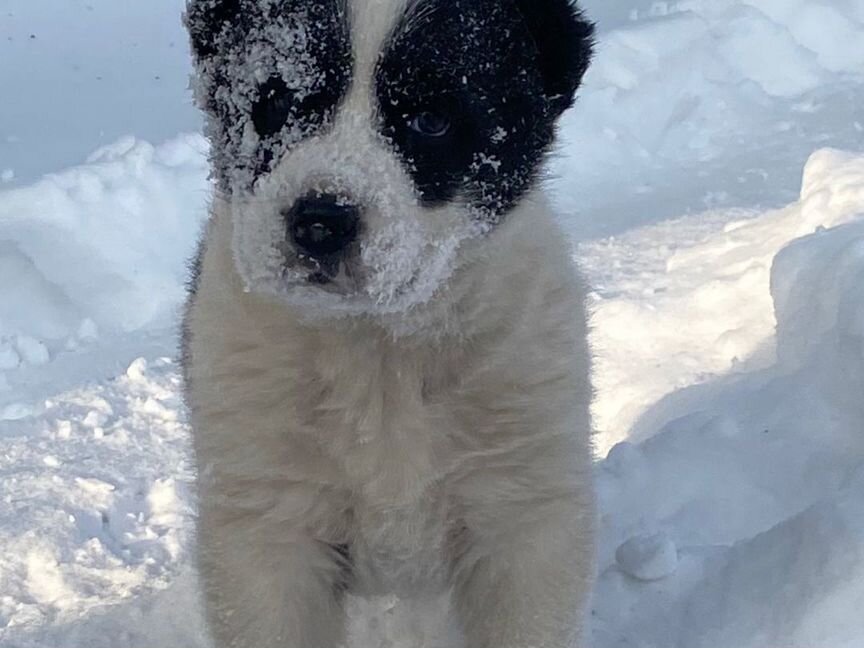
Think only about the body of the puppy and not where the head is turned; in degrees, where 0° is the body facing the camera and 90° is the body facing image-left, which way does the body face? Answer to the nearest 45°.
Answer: approximately 0°
